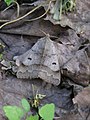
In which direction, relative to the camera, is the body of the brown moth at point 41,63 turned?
away from the camera

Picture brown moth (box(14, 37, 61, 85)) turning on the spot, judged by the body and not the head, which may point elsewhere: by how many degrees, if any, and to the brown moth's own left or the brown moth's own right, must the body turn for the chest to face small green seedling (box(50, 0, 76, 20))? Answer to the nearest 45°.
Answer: approximately 45° to the brown moth's own right
